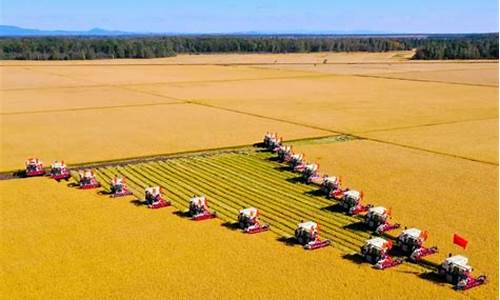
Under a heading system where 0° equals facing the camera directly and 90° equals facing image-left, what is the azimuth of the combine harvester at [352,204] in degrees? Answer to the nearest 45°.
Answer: approximately 315°

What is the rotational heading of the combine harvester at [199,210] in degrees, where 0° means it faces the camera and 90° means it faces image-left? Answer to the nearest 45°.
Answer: approximately 315°

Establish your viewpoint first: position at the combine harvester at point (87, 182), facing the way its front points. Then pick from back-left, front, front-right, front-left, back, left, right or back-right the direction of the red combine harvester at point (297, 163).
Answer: front-left

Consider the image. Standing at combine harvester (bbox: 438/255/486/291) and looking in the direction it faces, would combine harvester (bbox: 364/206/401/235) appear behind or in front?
behind

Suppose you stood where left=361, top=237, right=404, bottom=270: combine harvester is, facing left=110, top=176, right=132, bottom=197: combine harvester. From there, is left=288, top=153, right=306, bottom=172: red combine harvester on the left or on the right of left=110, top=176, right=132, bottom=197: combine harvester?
right

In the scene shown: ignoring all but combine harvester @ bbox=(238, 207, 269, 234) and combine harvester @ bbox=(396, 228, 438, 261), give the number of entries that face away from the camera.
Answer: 0

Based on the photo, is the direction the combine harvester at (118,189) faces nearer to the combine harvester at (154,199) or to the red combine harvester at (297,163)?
the combine harvester

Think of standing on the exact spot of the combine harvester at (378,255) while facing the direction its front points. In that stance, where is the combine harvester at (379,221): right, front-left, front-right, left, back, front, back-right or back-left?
back-left

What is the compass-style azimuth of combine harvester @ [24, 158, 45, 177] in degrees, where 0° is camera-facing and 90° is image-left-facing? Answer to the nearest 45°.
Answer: approximately 315°

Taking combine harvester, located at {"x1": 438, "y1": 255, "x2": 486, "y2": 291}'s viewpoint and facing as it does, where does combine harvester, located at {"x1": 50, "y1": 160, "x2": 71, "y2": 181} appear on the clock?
combine harvester, located at {"x1": 50, "y1": 160, "x2": 71, "y2": 181} is roughly at 5 o'clock from combine harvester, located at {"x1": 438, "y1": 255, "x2": 486, "y2": 291}.

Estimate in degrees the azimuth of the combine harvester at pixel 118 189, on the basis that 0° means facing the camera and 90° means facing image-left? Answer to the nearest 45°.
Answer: approximately 315°
